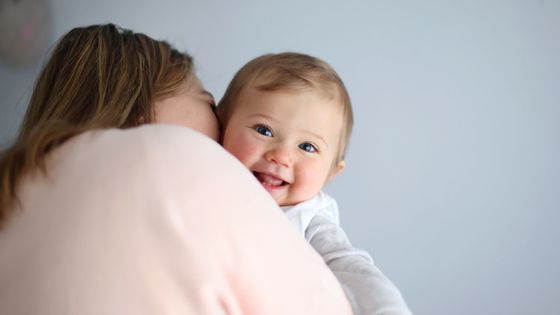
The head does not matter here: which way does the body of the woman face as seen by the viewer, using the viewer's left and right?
facing away from the viewer and to the right of the viewer

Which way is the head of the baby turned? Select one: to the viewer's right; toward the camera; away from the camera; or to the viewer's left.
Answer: toward the camera
